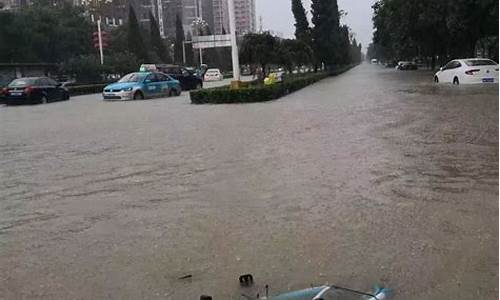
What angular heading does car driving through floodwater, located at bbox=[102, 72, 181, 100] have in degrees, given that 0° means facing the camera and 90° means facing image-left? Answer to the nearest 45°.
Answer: approximately 45°

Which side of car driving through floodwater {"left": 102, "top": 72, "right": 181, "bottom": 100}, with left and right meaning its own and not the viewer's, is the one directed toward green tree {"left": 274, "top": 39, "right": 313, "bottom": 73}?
back

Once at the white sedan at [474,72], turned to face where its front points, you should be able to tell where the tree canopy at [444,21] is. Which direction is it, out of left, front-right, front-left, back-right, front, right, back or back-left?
front-right

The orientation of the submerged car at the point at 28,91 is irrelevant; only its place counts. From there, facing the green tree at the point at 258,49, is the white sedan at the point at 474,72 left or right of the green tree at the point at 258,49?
right

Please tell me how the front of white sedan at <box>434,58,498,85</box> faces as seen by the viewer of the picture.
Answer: facing away from the viewer and to the left of the viewer
